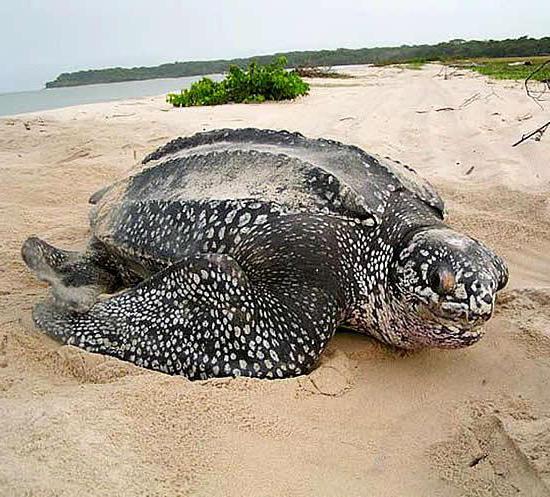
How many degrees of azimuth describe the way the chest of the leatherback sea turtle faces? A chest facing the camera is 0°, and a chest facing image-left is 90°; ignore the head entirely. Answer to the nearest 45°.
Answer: approximately 315°

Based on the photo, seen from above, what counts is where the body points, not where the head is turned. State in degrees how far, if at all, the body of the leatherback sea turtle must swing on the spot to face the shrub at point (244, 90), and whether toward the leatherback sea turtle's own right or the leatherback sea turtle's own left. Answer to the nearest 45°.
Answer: approximately 135° to the leatherback sea turtle's own left
